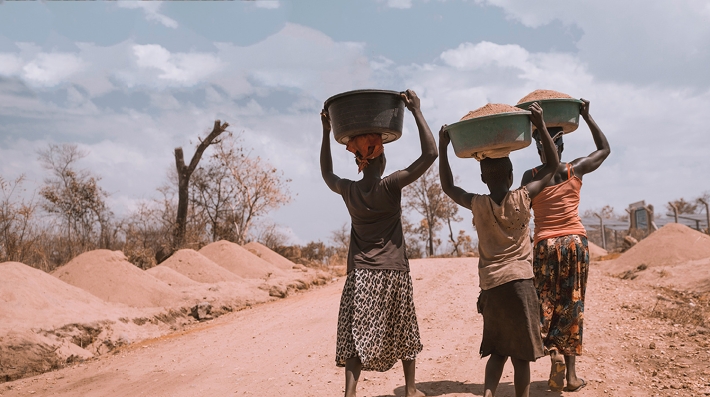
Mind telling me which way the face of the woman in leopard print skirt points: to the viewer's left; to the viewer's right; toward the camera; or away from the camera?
away from the camera

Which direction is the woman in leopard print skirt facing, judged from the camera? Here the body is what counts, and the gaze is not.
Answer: away from the camera

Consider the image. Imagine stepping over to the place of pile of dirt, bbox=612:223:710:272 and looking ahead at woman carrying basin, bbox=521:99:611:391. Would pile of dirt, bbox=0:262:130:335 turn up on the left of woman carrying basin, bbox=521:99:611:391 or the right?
right

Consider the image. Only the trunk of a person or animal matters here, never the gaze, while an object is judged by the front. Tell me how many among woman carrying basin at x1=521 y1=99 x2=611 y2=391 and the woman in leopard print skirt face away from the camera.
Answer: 2

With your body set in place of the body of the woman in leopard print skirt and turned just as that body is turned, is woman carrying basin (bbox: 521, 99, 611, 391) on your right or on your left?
on your right

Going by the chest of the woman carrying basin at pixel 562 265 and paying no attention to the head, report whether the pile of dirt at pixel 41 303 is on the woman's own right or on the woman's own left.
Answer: on the woman's own left

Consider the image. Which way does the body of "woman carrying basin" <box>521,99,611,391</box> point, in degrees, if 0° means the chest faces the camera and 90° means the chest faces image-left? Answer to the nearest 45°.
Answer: approximately 180°
